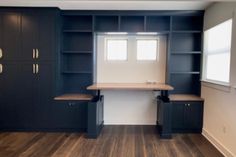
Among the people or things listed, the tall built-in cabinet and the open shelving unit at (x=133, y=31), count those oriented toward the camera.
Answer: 2

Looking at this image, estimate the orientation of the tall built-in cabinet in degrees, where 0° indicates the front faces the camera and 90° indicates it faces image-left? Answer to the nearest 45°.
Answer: approximately 0°

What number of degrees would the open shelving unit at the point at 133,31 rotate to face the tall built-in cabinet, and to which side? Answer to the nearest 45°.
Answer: approximately 90° to its right

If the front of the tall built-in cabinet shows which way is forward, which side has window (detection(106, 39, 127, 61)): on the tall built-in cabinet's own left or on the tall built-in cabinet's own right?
on the tall built-in cabinet's own left

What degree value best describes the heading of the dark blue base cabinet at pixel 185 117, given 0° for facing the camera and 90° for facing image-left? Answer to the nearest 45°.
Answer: approximately 0°

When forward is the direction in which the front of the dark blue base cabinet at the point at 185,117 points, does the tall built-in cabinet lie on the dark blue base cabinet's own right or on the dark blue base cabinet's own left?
on the dark blue base cabinet's own right
